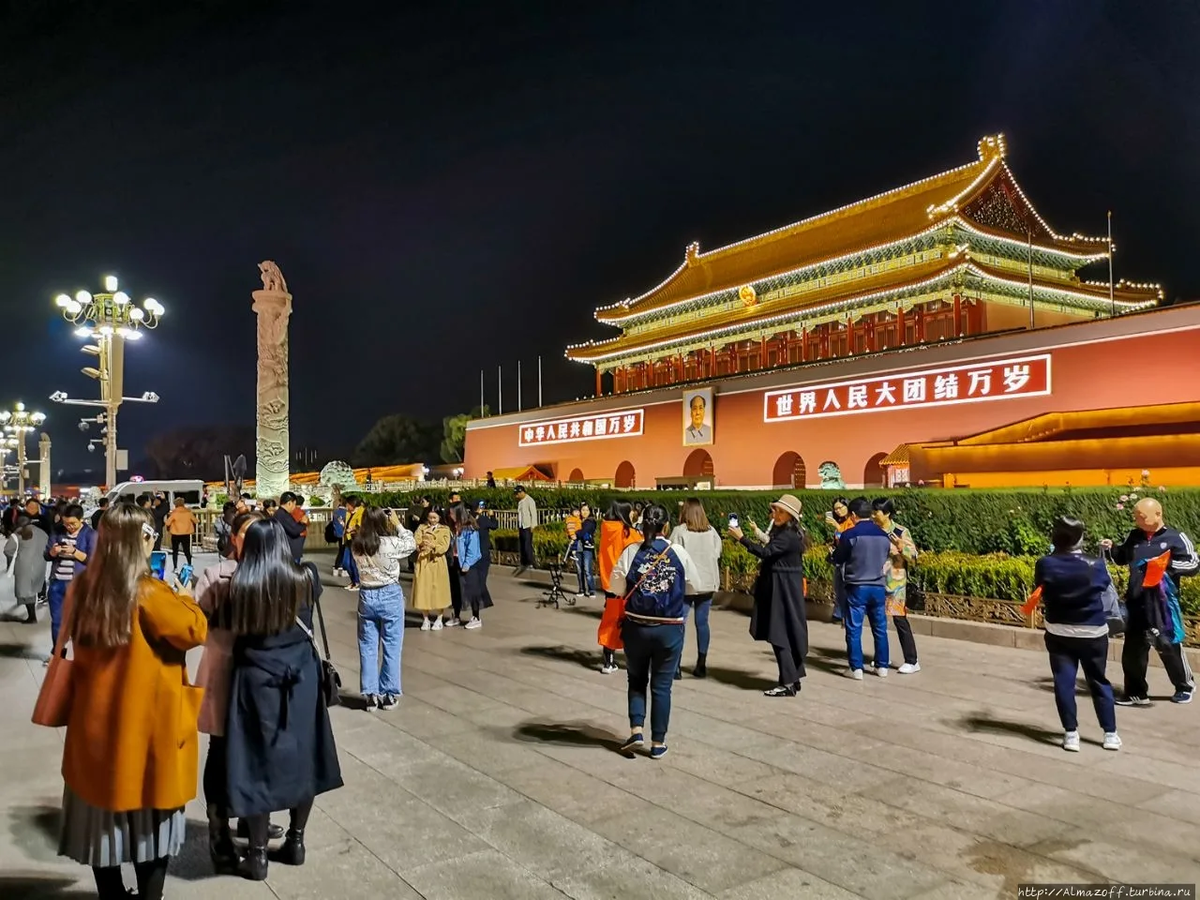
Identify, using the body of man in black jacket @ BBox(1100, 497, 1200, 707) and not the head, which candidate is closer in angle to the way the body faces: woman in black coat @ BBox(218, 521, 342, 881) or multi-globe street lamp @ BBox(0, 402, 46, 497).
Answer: the woman in black coat

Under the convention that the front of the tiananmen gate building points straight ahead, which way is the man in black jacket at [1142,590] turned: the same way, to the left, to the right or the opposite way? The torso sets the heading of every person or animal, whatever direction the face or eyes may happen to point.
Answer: the same way

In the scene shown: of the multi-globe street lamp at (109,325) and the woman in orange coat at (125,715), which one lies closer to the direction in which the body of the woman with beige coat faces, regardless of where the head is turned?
the woman in orange coat

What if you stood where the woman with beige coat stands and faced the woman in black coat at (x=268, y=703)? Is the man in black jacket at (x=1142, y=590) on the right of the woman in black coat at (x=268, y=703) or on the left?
left

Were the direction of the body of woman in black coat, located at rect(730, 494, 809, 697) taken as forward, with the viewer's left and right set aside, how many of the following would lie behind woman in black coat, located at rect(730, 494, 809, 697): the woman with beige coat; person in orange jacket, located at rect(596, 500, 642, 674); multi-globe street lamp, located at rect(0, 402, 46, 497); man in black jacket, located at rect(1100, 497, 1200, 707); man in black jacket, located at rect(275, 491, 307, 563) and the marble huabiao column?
1

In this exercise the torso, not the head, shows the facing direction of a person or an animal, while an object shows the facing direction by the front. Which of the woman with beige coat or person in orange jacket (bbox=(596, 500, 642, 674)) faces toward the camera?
the woman with beige coat

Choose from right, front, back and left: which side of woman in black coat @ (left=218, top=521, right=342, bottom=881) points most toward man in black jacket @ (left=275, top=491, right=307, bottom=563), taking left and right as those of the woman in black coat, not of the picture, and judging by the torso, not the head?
front

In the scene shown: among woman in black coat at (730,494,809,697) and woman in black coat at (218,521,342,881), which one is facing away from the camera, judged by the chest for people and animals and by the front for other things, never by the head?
woman in black coat at (218,521,342,881)

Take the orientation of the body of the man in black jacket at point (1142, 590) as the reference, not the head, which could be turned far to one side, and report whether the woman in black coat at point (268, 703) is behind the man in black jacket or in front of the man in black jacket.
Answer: in front

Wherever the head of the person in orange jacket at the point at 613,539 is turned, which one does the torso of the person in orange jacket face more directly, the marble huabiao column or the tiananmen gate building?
the tiananmen gate building

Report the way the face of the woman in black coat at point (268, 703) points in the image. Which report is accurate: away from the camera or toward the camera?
away from the camera

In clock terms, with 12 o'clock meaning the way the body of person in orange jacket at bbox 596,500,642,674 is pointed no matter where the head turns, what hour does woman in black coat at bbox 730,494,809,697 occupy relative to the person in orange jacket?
The woman in black coat is roughly at 4 o'clock from the person in orange jacket.

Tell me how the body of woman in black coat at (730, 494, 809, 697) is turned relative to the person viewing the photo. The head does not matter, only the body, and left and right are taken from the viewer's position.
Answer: facing to the left of the viewer

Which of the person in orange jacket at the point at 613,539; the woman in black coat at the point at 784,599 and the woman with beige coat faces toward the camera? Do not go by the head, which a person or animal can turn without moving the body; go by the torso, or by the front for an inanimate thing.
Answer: the woman with beige coat

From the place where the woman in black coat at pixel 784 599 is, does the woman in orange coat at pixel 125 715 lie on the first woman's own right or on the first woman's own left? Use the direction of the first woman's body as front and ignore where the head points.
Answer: on the first woman's own left
